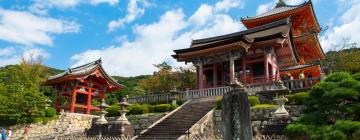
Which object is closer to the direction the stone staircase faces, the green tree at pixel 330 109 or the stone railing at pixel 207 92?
the green tree

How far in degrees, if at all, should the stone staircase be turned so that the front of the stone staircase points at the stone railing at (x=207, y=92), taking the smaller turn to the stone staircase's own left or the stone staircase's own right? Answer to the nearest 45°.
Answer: approximately 180°

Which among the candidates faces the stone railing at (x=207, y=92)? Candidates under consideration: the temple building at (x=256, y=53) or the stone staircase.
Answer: the temple building

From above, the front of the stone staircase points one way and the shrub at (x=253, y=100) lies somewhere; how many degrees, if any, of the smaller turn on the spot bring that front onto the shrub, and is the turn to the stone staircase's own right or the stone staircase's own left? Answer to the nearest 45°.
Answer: approximately 135° to the stone staircase's own left

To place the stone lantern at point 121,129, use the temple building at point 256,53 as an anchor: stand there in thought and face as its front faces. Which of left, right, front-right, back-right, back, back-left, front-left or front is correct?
front

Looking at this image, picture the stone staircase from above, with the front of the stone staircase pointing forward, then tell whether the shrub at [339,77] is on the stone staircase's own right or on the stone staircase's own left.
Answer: on the stone staircase's own left

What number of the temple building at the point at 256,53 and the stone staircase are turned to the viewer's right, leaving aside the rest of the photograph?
0

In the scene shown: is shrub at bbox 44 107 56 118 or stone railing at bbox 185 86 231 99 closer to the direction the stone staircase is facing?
the shrub

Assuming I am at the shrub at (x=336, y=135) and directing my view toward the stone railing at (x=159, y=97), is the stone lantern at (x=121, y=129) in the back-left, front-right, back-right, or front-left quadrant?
front-left

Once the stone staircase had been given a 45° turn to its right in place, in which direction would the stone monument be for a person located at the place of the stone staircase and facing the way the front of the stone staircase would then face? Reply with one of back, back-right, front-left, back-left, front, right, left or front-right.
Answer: left

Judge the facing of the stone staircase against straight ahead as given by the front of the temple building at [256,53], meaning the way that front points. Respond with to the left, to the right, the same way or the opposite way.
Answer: the same way

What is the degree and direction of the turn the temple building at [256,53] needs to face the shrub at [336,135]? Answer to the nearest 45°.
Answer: approximately 45° to its left

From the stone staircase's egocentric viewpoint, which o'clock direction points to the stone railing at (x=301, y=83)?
The stone railing is roughly at 7 o'clock from the stone staircase.

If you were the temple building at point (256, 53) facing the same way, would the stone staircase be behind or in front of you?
in front

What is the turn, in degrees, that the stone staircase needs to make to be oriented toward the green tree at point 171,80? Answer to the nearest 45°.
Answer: approximately 135° to its right

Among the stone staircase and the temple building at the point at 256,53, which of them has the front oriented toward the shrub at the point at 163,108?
the temple building

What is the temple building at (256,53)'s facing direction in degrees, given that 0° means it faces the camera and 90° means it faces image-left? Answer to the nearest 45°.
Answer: approximately 45°

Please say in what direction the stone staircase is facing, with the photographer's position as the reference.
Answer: facing the viewer and to the left of the viewer

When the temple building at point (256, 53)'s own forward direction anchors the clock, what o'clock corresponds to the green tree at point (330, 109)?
The green tree is roughly at 10 o'clock from the temple building.

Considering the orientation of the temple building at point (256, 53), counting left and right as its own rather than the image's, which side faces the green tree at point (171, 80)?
right
